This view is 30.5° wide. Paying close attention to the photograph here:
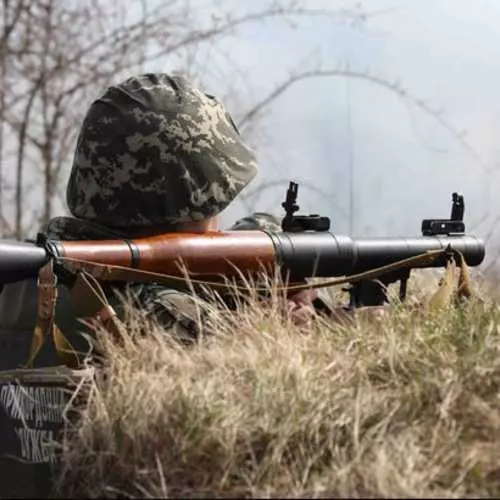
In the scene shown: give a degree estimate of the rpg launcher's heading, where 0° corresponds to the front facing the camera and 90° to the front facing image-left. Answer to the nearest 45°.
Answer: approximately 270°
